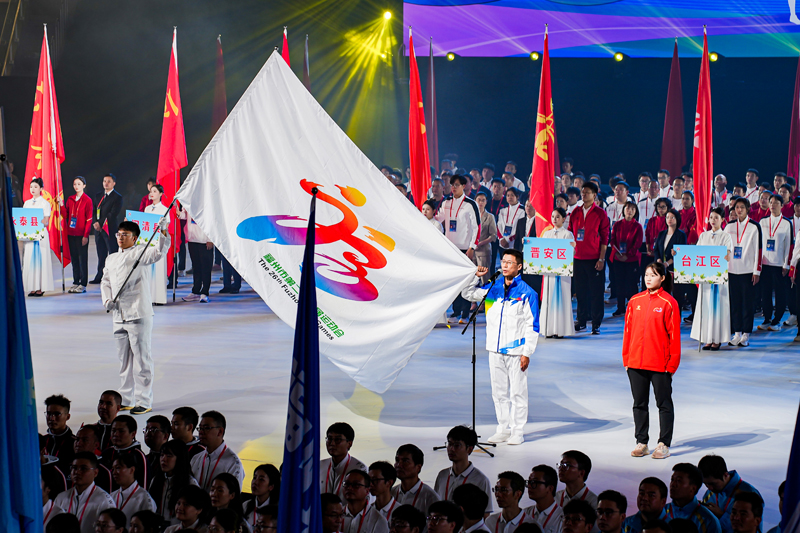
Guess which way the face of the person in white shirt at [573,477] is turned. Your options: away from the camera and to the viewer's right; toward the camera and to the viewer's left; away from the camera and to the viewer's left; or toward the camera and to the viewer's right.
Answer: toward the camera and to the viewer's left

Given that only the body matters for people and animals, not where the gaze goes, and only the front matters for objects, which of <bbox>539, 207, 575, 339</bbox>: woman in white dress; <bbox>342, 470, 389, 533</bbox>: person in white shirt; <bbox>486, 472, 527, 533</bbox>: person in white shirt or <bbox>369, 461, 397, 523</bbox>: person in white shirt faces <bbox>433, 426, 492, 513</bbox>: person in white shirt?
the woman in white dress

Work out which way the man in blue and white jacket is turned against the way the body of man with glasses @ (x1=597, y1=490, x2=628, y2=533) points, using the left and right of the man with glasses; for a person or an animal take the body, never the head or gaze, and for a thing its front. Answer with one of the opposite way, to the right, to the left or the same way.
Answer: the same way

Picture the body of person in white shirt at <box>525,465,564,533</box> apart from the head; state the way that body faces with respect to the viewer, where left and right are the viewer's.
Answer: facing the viewer and to the left of the viewer

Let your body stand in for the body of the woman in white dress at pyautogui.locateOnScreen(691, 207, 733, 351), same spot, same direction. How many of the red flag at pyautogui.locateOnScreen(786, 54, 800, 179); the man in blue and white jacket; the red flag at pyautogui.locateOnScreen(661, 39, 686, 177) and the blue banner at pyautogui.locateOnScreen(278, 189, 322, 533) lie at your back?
2

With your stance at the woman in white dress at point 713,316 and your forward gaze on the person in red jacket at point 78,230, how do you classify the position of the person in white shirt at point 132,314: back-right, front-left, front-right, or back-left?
front-left

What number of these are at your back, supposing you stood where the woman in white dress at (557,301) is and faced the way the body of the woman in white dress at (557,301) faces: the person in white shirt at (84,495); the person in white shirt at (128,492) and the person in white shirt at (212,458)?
0

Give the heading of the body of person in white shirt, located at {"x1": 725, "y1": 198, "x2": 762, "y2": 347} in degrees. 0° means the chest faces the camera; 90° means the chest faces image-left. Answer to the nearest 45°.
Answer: approximately 45°

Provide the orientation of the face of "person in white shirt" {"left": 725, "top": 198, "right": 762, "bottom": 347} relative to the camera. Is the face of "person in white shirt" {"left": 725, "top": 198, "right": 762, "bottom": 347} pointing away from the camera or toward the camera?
toward the camera

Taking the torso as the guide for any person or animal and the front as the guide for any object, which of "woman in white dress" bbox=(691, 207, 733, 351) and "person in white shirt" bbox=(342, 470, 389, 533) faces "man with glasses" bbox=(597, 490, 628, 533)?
the woman in white dress

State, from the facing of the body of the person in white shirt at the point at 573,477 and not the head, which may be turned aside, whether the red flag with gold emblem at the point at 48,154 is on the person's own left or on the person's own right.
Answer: on the person's own right

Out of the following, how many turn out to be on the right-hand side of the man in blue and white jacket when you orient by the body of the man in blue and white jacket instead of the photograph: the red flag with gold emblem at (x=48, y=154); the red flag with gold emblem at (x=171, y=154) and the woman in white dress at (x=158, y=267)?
3

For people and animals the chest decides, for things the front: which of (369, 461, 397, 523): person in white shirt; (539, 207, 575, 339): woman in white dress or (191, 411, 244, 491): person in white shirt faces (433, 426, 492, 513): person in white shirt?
the woman in white dress

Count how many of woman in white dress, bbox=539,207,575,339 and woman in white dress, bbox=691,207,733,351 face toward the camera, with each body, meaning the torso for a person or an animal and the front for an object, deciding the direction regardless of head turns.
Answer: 2

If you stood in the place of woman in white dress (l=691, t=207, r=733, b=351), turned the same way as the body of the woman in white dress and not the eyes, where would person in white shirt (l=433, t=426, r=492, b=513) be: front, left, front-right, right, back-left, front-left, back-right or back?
front

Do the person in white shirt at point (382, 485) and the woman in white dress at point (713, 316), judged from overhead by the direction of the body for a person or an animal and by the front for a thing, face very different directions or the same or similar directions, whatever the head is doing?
same or similar directions

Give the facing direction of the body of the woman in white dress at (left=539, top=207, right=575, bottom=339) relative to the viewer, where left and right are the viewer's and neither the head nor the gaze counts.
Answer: facing the viewer

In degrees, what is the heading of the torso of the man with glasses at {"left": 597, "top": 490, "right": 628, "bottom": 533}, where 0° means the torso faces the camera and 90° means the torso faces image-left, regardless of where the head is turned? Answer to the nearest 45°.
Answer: approximately 45°
